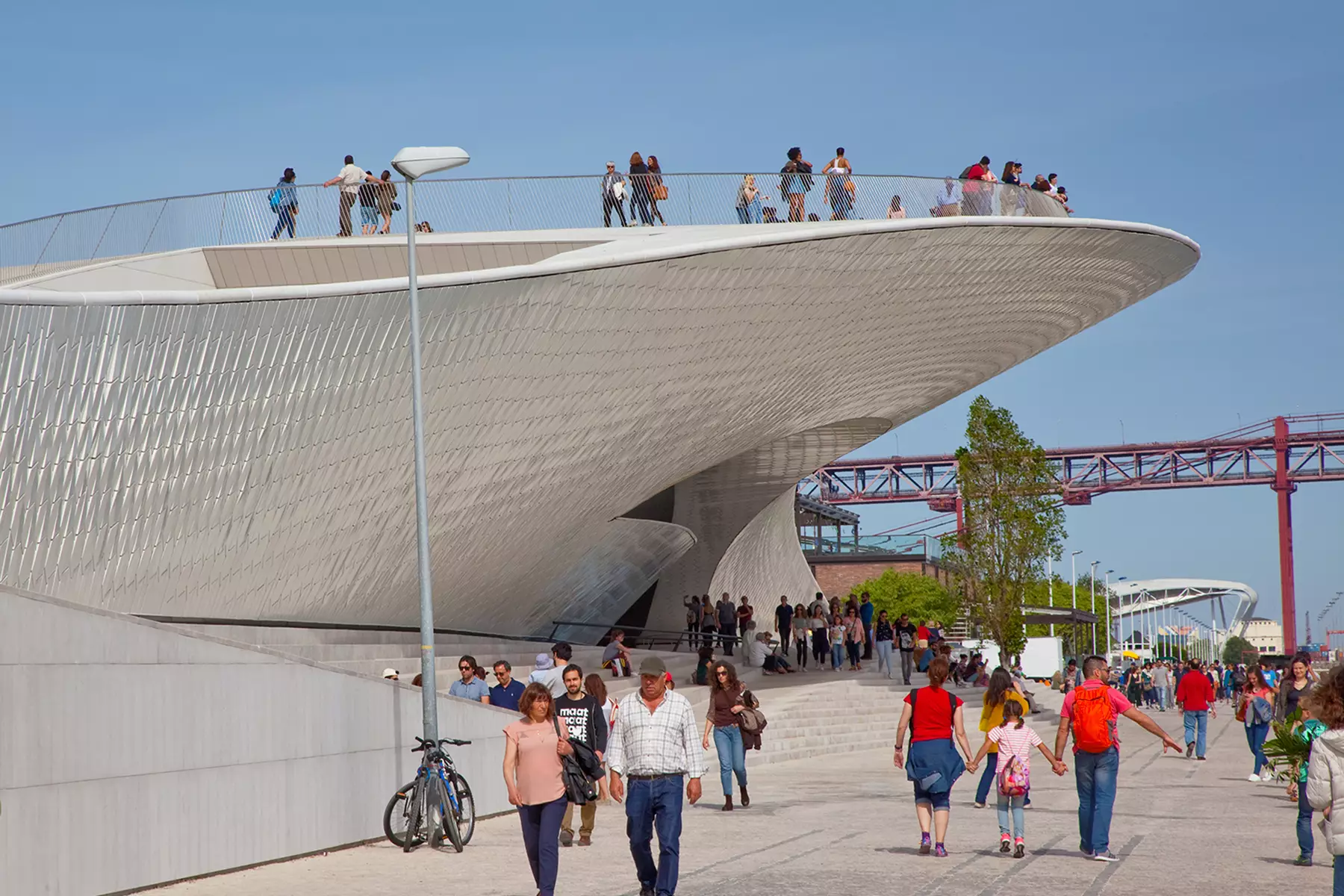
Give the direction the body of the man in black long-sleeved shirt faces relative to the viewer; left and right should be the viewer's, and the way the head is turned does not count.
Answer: facing the viewer

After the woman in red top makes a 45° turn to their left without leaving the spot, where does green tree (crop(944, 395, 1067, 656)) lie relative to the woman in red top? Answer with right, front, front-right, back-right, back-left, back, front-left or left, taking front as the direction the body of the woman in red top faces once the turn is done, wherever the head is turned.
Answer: front-right

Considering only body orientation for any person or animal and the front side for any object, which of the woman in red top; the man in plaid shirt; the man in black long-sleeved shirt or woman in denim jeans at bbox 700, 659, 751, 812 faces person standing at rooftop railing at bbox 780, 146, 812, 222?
the woman in red top

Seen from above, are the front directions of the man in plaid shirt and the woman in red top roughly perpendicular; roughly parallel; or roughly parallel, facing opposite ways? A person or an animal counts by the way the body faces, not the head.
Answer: roughly parallel, facing opposite ways

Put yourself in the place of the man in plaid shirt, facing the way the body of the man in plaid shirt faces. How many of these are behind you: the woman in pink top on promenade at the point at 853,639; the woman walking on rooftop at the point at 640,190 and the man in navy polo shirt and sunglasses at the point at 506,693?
3

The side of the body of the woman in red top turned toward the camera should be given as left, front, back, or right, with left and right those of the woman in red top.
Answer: back

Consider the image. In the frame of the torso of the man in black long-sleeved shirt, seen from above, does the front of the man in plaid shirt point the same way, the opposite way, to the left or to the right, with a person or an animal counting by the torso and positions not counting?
the same way

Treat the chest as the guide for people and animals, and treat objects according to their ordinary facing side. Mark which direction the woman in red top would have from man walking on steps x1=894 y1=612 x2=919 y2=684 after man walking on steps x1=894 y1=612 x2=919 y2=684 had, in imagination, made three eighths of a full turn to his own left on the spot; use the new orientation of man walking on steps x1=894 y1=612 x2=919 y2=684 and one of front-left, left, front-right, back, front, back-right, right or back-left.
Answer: back-right

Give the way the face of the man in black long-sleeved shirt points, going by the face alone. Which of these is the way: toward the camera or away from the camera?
toward the camera

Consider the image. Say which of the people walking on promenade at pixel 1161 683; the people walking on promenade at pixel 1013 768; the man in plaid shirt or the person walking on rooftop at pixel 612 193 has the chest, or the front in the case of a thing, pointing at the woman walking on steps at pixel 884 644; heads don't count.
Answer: the people walking on promenade at pixel 1013 768

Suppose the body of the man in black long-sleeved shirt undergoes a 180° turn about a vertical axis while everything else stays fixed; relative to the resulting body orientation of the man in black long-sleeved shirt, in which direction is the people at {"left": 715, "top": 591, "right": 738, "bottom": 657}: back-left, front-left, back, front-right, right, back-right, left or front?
front

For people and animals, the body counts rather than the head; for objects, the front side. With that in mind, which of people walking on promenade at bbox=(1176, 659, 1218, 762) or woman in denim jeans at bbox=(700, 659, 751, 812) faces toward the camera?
the woman in denim jeans
